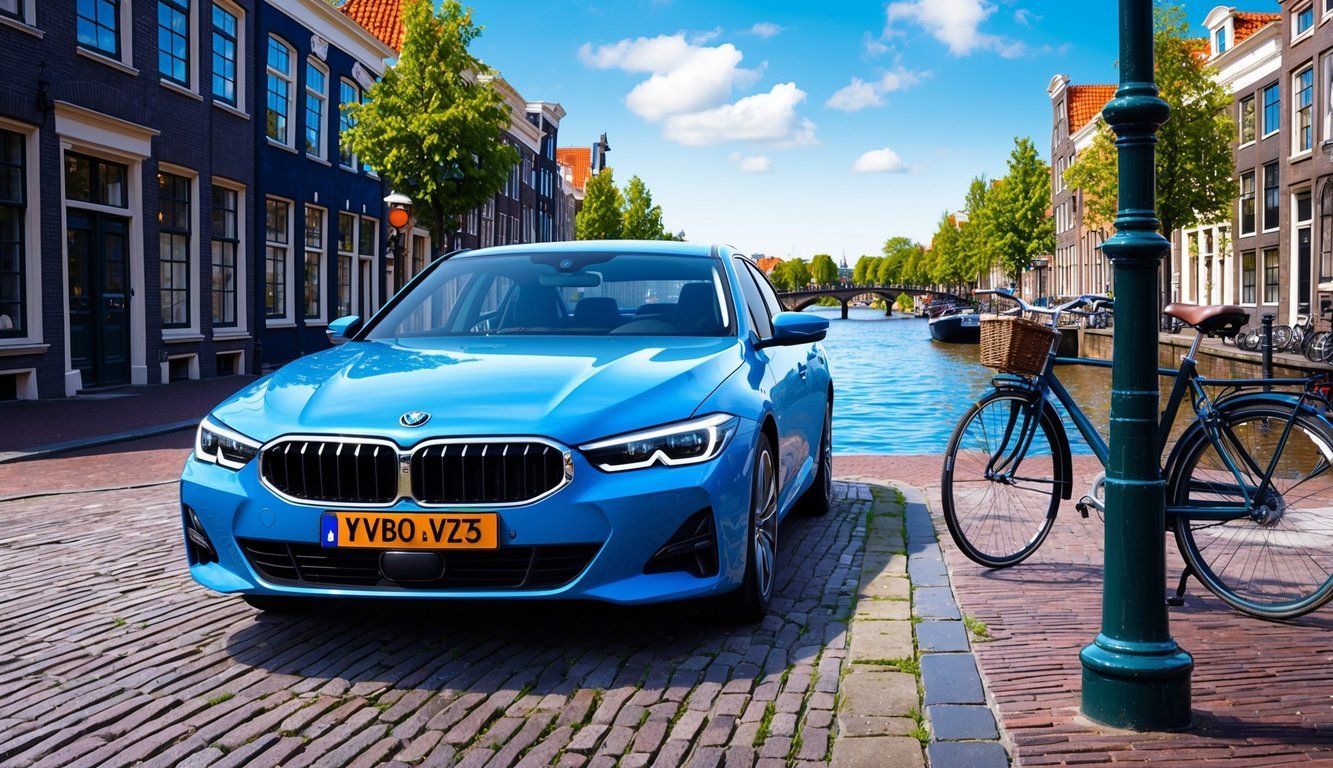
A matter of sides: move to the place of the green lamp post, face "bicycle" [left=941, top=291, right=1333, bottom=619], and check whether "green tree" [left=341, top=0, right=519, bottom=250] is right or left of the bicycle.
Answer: left

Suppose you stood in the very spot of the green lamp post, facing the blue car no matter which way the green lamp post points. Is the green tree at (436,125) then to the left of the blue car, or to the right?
right

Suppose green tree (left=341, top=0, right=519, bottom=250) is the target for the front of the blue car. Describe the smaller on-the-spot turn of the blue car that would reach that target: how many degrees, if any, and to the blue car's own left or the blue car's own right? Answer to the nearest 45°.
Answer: approximately 135° to the blue car's own right

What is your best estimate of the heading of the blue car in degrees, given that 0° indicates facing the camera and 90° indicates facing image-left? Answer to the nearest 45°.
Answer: approximately 45°

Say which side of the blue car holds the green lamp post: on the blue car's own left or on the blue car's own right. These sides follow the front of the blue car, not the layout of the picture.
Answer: on the blue car's own left

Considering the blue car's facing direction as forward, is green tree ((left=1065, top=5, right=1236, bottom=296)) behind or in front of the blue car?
behind
